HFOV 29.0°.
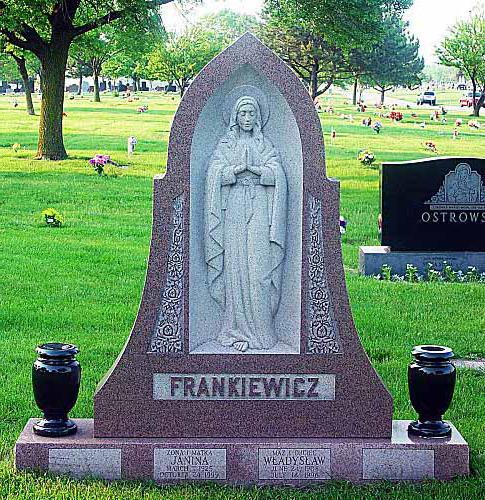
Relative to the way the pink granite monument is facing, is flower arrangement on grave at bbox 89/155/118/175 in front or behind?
behind

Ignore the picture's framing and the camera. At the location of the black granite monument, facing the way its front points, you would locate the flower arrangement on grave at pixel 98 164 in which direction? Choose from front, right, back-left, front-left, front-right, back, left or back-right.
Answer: back-right

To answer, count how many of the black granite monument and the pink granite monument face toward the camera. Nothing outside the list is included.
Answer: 2

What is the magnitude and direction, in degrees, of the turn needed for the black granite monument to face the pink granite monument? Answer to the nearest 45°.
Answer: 0° — it already faces it

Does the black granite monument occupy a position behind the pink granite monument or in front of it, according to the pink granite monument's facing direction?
behind

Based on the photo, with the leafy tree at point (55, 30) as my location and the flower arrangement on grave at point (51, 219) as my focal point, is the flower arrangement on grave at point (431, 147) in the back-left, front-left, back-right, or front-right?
front-left

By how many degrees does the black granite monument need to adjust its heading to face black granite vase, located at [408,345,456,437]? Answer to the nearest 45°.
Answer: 0° — it already faces it

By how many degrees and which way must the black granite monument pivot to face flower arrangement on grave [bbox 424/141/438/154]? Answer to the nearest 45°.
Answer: approximately 180°

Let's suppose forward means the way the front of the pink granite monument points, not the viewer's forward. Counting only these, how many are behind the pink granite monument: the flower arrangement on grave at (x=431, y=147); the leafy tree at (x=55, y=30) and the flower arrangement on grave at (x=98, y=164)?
3

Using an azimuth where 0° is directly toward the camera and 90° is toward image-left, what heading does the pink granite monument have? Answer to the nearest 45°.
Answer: approximately 0°

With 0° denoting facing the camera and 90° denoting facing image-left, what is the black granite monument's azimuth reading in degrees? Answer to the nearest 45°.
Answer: approximately 0°
